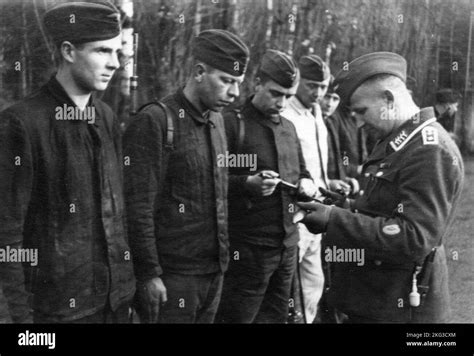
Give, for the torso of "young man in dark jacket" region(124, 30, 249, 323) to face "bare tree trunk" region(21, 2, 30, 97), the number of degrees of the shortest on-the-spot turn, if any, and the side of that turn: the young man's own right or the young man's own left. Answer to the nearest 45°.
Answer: approximately 135° to the young man's own right

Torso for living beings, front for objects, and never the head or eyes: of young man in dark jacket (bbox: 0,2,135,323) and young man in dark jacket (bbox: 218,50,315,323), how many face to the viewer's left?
0

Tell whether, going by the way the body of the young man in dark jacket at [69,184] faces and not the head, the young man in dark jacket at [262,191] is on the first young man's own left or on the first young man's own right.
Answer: on the first young man's own left

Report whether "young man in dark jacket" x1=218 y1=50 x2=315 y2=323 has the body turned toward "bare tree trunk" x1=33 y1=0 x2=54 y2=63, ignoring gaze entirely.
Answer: no

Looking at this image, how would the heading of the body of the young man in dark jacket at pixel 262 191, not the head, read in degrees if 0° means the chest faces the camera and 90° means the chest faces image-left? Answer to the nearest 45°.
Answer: approximately 315°

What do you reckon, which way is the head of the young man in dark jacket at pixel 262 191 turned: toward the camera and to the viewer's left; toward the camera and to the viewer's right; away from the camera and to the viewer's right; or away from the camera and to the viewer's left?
toward the camera and to the viewer's right

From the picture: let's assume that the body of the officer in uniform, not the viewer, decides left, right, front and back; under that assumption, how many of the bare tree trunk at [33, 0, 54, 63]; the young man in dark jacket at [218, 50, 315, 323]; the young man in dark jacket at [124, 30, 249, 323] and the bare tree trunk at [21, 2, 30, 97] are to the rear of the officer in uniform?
0

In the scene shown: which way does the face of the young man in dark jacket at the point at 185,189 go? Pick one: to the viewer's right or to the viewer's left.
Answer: to the viewer's right

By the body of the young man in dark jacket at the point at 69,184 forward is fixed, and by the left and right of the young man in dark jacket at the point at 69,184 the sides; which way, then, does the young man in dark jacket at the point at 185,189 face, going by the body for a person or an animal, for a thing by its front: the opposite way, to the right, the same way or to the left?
the same way

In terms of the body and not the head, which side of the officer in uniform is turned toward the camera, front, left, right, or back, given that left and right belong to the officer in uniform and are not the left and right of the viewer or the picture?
left

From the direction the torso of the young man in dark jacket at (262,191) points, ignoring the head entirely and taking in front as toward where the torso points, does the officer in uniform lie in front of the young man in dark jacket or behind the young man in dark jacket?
in front

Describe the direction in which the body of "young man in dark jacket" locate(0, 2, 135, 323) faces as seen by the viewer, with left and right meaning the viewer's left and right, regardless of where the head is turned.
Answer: facing the viewer and to the right of the viewer

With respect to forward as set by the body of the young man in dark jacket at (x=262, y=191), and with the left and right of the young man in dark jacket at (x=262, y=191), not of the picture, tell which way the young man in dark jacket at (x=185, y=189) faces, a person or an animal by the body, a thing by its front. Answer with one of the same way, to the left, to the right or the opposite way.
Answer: the same way

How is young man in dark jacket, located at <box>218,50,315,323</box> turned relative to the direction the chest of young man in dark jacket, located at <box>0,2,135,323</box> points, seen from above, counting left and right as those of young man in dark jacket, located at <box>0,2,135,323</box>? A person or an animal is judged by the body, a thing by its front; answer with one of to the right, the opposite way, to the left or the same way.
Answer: the same way
